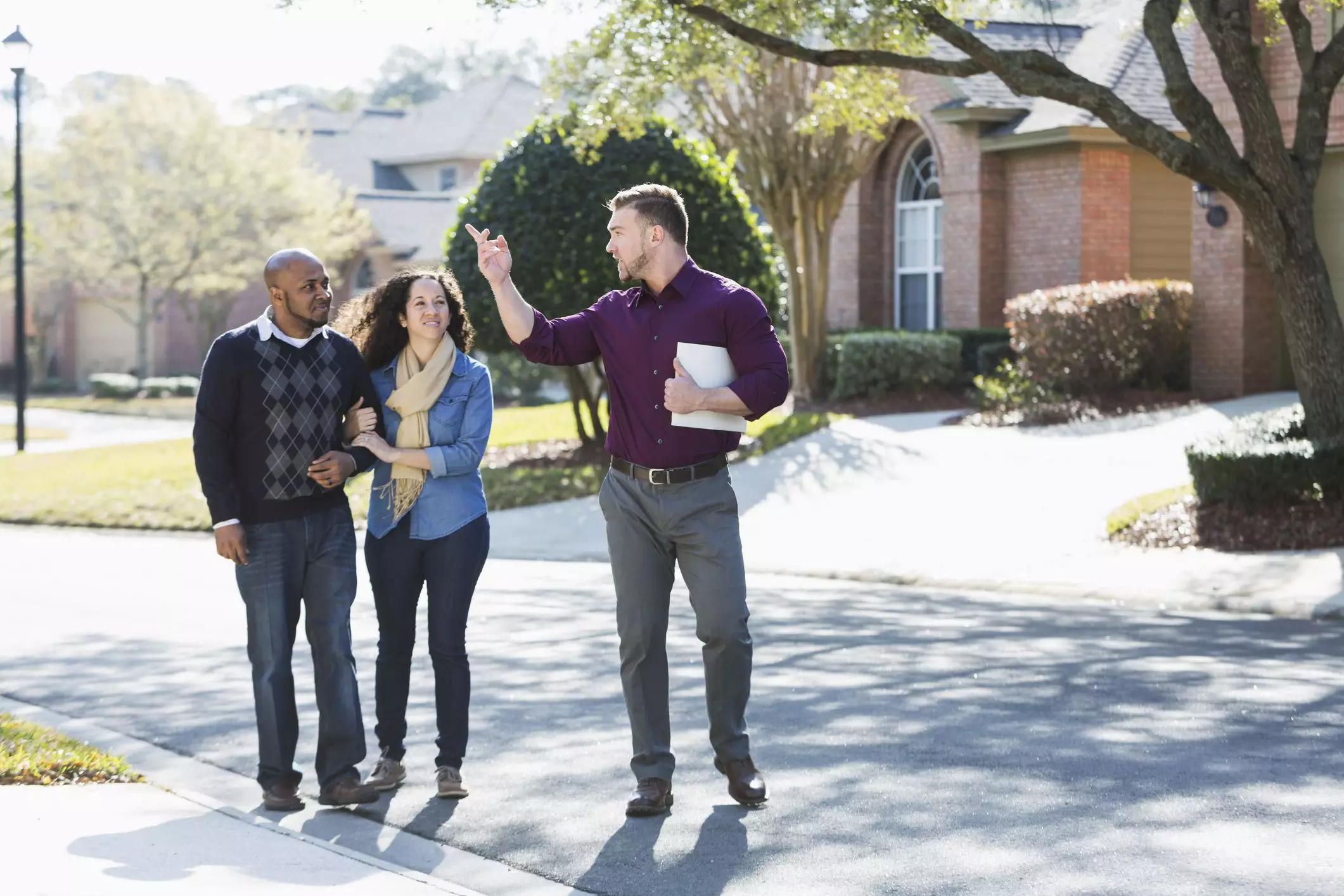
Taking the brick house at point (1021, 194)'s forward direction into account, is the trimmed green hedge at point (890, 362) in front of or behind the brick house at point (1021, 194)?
in front

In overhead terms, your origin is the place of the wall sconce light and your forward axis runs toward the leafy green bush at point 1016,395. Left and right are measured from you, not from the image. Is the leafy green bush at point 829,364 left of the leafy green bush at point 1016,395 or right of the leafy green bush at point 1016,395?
right

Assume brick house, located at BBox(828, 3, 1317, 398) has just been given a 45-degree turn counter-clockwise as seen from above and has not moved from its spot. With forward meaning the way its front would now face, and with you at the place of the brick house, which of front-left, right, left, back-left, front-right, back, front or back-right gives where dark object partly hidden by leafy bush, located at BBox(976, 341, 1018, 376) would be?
front

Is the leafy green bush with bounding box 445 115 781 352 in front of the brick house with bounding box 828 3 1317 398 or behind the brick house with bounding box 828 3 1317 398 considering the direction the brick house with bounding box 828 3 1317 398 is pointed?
in front

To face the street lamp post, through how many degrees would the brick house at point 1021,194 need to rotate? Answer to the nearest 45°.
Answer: approximately 45° to its right

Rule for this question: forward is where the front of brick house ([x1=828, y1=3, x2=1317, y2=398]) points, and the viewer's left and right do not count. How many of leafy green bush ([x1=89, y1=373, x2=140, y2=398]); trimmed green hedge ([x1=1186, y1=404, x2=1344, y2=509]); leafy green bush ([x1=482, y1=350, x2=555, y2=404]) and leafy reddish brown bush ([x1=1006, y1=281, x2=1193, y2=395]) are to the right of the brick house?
2

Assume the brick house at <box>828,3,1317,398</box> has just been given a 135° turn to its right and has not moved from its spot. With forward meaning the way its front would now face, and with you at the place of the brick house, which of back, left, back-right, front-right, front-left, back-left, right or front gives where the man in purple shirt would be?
back

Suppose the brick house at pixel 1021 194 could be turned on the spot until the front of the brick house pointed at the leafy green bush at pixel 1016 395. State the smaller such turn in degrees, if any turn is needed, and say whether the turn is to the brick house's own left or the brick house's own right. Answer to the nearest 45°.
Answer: approximately 45° to the brick house's own left

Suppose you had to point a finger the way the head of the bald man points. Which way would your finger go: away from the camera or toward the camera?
toward the camera

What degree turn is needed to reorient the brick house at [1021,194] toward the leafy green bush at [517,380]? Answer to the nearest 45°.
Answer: approximately 90° to its right

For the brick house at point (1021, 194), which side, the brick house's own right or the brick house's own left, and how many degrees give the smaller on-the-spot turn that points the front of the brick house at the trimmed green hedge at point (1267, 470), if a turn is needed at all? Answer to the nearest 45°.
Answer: approximately 45° to the brick house's own left

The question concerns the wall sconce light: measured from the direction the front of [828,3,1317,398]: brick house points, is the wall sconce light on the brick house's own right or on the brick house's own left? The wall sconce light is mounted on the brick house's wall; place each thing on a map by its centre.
on the brick house's own left

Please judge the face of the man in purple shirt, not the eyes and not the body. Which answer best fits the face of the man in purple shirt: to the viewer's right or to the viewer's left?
to the viewer's left

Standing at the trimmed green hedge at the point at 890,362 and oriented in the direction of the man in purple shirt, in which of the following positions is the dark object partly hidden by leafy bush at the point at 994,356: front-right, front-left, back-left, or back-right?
back-left

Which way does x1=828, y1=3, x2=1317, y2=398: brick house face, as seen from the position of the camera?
facing the viewer and to the left of the viewer

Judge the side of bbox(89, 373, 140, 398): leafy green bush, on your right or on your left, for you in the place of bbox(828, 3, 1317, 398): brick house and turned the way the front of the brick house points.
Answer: on your right

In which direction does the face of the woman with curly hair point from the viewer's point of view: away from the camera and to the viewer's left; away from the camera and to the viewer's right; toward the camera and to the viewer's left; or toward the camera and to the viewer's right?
toward the camera and to the viewer's right
